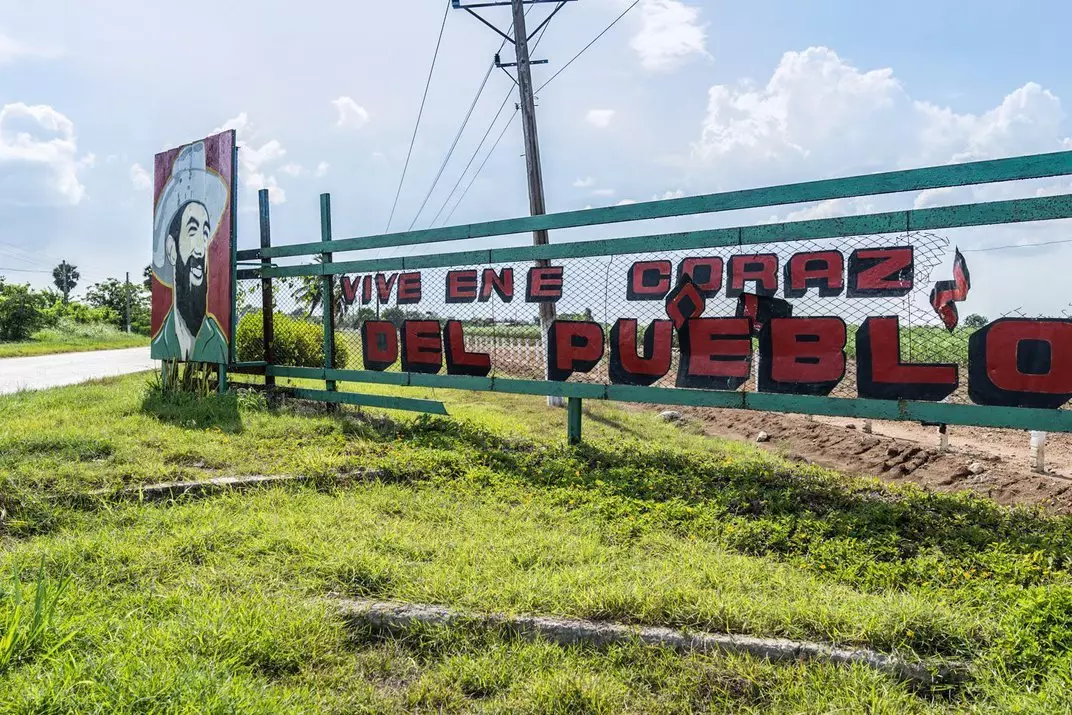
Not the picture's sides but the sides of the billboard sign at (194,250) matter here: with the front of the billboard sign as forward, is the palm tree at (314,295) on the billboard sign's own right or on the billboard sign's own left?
on the billboard sign's own left

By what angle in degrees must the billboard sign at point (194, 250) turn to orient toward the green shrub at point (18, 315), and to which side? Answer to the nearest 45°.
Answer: approximately 135° to its right

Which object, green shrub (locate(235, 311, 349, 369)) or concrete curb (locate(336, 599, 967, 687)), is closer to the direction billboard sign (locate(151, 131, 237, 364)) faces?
the concrete curb

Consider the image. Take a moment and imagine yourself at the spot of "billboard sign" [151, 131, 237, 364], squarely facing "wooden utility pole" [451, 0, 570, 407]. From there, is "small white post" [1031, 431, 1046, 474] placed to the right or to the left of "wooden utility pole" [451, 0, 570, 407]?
right

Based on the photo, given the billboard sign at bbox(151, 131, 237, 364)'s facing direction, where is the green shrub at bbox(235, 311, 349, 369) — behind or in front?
behind

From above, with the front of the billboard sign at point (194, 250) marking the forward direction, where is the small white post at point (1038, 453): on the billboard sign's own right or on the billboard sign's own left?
on the billboard sign's own left

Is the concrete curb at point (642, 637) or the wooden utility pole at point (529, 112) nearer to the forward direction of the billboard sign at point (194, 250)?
the concrete curb

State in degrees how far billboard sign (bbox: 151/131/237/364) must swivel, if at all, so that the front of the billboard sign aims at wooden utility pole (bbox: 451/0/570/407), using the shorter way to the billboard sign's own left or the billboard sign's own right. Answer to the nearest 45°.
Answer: approximately 135° to the billboard sign's own left

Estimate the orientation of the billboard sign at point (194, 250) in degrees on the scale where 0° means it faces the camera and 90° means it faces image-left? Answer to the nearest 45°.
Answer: approximately 45°

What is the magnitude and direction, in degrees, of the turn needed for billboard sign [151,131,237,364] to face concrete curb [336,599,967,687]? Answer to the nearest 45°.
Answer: approximately 45° to its left
